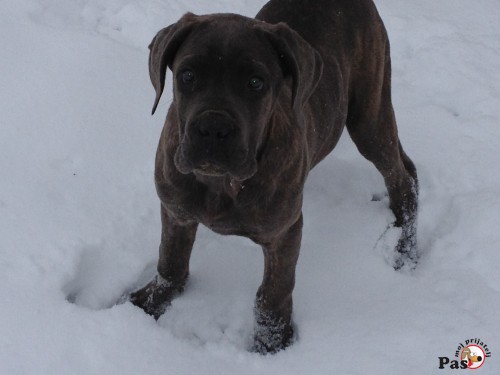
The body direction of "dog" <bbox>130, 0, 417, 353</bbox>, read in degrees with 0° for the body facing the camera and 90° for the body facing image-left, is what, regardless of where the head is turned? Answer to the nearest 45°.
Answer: approximately 45°
